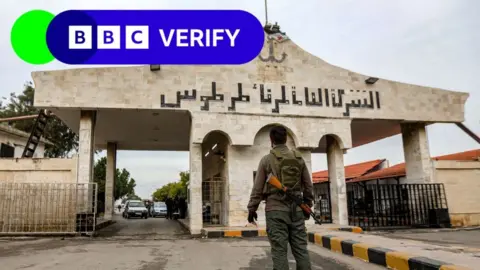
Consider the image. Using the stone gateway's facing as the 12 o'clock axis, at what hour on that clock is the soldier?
The soldier is roughly at 12 o'clock from the stone gateway.

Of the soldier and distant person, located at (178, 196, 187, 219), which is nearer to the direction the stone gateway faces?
the soldier

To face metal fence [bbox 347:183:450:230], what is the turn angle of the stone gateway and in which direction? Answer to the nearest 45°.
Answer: approximately 90° to its left

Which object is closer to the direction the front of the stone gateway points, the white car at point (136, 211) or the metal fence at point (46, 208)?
the metal fence

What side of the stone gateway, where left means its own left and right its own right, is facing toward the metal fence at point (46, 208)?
right

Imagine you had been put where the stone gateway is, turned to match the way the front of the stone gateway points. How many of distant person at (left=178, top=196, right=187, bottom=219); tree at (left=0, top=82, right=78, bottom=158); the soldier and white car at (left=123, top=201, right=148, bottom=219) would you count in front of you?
1

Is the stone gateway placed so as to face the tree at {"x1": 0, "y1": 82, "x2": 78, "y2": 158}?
no

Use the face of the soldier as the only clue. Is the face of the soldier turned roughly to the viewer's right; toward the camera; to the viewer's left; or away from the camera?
away from the camera

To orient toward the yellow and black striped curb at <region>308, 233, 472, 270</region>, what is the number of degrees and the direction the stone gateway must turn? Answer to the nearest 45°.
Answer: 0° — it already faces it

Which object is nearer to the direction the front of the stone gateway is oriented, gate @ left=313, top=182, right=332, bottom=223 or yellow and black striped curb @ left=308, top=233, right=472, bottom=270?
the yellow and black striped curb

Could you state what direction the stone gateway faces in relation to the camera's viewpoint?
facing the viewer

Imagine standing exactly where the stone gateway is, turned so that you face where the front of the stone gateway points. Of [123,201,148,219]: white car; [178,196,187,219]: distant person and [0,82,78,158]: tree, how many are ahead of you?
0

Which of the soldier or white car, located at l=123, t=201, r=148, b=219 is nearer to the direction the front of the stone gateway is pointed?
the soldier

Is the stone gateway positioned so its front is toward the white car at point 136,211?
no

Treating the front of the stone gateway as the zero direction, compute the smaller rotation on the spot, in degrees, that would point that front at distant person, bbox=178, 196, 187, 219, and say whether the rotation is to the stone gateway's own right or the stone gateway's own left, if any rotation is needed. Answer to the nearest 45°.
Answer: approximately 180°
